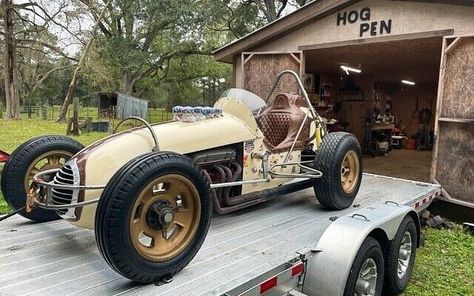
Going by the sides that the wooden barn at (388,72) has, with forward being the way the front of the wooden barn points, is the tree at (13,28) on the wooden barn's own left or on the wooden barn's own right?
on the wooden barn's own right

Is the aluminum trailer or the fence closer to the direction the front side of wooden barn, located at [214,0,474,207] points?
the aluminum trailer

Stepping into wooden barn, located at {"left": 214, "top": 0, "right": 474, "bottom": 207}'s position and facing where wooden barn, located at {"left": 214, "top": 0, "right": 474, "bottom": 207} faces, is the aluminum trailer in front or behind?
in front

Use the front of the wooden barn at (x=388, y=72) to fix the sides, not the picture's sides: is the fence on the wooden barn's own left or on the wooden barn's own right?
on the wooden barn's own right

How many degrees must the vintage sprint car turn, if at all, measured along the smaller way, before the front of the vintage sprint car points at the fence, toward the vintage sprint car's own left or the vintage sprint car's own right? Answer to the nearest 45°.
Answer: approximately 135° to the vintage sprint car's own right

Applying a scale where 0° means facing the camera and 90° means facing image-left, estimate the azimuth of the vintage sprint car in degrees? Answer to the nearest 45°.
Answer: approximately 45°

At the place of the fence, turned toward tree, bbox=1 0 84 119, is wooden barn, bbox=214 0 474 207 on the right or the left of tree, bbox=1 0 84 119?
left

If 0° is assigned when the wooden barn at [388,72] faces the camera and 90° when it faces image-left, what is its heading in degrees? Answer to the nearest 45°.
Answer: approximately 45°

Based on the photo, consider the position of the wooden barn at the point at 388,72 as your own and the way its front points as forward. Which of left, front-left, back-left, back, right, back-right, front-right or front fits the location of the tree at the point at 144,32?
right
